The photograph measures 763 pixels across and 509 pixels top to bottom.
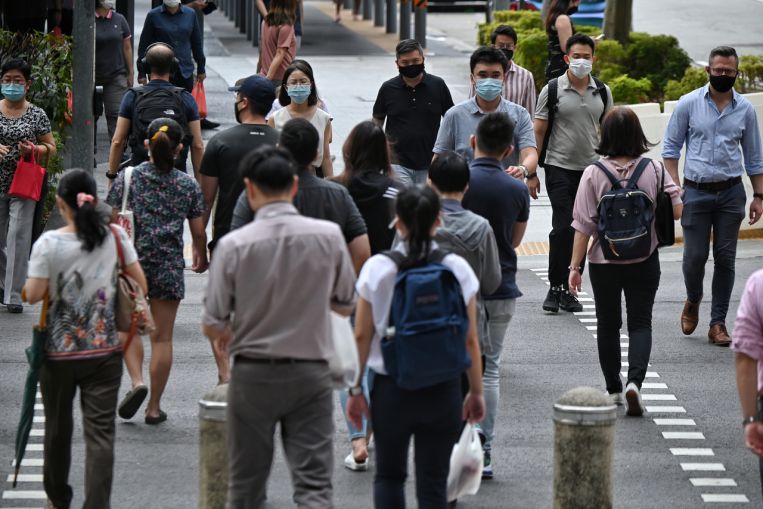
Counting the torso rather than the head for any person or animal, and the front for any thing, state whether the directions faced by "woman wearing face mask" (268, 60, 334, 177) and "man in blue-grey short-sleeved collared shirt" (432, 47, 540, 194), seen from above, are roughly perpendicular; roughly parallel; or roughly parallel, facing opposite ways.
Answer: roughly parallel

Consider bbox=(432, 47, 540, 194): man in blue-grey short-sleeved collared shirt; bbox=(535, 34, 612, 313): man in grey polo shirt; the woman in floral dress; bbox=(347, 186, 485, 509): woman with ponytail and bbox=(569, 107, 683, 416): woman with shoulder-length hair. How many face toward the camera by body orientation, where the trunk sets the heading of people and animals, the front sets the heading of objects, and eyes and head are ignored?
2

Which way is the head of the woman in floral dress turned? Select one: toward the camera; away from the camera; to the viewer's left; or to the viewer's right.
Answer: away from the camera

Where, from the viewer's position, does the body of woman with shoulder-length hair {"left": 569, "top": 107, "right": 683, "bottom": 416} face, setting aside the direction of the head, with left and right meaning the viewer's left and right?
facing away from the viewer

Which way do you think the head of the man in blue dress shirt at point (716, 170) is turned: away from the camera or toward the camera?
toward the camera

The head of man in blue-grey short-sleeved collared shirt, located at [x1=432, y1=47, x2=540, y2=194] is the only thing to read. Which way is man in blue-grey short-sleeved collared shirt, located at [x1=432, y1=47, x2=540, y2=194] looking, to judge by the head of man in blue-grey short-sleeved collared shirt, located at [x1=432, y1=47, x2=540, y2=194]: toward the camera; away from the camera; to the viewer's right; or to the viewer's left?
toward the camera

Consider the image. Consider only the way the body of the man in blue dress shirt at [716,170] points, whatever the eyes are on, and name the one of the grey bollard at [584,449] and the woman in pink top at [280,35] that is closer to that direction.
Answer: the grey bollard

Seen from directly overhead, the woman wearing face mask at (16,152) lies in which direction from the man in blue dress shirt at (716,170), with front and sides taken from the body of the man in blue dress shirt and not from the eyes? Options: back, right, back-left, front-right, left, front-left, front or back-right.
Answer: right

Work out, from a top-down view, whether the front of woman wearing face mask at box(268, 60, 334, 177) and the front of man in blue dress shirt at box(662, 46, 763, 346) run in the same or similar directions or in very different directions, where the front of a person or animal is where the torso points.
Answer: same or similar directions

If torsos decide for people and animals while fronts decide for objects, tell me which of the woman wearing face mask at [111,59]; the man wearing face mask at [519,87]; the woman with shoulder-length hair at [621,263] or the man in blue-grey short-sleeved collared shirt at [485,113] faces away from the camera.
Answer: the woman with shoulder-length hair

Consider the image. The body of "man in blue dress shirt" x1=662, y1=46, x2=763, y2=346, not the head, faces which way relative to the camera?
toward the camera

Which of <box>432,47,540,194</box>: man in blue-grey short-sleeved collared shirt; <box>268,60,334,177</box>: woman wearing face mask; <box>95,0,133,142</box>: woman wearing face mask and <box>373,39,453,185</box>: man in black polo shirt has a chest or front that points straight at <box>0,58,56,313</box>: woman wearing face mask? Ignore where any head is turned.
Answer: <box>95,0,133,142</box>: woman wearing face mask

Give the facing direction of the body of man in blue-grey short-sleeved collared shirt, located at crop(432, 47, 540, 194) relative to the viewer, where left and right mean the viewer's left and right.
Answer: facing the viewer

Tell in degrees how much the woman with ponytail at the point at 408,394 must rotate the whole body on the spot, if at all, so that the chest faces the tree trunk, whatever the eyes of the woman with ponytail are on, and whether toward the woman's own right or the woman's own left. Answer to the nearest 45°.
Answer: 0° — they already face it

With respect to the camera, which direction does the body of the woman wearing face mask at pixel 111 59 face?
toward the camera

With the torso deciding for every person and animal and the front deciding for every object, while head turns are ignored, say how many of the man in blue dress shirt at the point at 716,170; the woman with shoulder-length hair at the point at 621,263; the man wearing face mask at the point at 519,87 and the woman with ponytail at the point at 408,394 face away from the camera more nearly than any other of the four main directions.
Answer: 2

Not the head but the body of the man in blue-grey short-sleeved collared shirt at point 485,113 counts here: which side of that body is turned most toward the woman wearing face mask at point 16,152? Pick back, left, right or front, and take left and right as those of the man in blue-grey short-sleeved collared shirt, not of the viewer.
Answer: right

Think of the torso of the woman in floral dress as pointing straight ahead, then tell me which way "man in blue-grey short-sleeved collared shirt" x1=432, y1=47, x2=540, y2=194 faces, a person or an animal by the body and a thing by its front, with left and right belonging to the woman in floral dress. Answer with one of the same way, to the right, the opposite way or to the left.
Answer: the opposite way

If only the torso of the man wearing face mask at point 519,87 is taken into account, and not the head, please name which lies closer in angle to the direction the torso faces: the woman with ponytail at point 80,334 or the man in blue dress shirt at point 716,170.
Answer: the woman with ponytail

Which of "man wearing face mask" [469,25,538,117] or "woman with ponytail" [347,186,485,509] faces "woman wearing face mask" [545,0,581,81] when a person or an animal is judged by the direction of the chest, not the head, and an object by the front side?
the woman with ponytail

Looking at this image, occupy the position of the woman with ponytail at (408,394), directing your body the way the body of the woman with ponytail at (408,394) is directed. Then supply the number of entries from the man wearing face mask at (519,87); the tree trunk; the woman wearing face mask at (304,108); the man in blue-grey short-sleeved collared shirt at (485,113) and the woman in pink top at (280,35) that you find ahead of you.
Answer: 5
